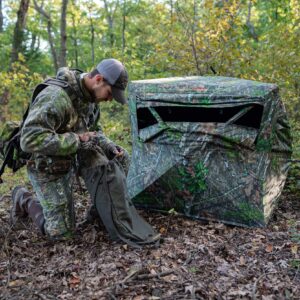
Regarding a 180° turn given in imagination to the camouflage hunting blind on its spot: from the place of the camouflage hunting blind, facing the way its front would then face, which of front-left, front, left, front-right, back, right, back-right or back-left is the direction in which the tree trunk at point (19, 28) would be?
front-left

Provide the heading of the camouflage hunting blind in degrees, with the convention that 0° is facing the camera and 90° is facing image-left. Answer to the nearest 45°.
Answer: approximately 0°

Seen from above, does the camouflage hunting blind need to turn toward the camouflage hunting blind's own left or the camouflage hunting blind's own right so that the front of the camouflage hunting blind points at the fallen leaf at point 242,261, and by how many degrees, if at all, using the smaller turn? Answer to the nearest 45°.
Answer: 0° — it already faces it

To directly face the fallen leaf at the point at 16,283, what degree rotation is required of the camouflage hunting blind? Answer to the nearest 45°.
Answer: approximately 45° to its right

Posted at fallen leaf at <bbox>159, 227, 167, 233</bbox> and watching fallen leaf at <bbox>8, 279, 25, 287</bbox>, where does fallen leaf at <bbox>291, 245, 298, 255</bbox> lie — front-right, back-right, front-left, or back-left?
back-left

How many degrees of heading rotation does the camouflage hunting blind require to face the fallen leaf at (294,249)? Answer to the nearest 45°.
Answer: approximately 45° to its left

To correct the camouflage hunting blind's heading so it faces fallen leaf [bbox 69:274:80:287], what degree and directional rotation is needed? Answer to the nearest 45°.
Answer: approximately 45° to its right
